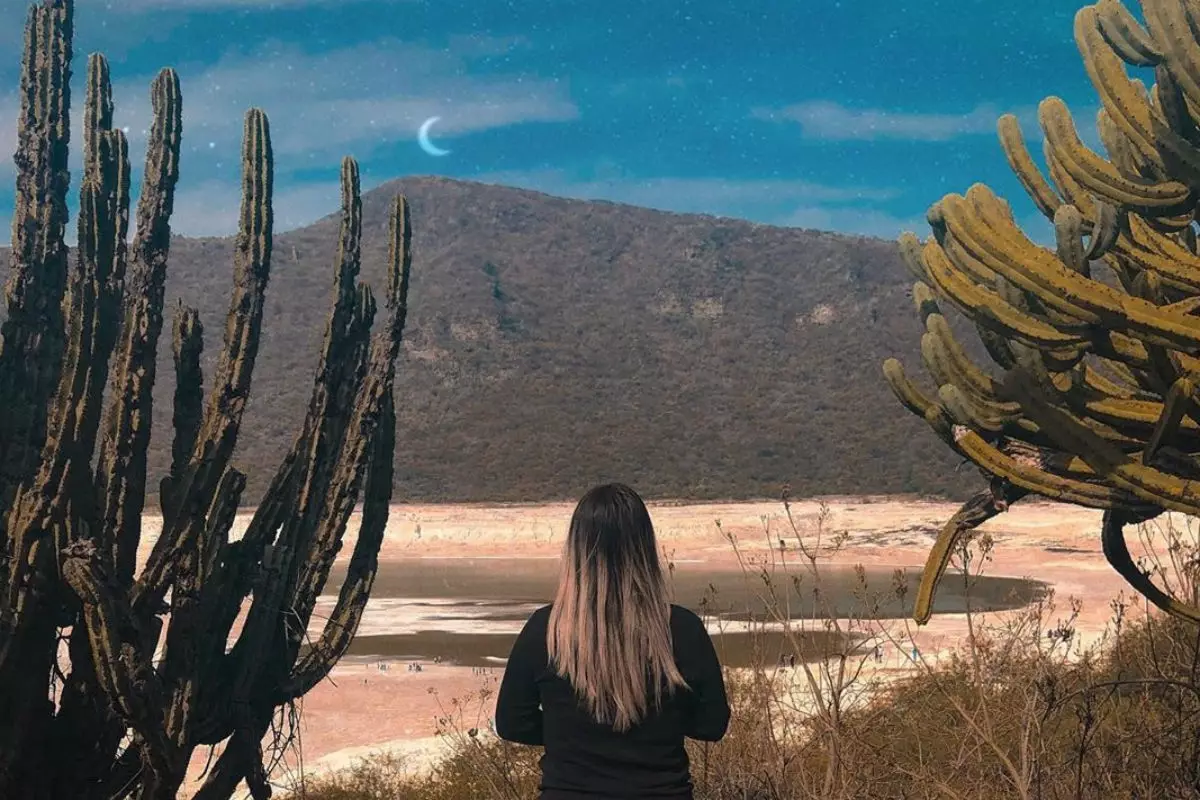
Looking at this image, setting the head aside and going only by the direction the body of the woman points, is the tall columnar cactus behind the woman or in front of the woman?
in front

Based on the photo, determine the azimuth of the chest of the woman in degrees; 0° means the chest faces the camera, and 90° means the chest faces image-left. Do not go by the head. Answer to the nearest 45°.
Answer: approximately 180°

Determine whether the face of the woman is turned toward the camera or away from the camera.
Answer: away from the camera

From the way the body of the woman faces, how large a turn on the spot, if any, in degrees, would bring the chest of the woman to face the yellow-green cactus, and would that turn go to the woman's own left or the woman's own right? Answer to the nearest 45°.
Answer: approximately 45° to the woman's own right
